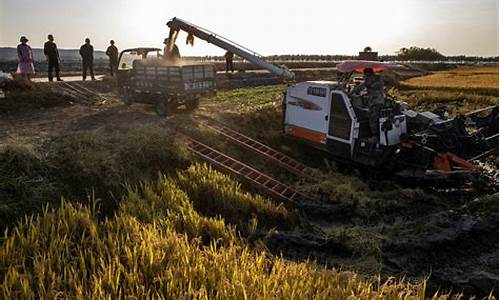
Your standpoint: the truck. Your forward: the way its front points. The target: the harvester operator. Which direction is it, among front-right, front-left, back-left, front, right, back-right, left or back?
back

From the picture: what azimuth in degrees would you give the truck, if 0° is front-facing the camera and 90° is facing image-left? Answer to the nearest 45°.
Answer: approximately 135°

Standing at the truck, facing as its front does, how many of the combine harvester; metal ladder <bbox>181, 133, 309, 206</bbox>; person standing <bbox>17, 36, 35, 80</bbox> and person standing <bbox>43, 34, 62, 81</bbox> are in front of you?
2

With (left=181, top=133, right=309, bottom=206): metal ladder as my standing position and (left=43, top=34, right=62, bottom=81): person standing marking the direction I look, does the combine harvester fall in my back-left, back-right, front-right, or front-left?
back-right

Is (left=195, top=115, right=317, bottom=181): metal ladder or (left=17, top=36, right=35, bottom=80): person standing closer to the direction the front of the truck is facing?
the person standing

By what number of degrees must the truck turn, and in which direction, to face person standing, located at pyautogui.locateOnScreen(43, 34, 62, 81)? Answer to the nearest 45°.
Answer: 0° — it already faces them

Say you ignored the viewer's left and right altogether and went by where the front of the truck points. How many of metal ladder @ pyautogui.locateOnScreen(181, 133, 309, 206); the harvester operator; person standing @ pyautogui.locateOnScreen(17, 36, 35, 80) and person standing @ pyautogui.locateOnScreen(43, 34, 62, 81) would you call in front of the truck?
2

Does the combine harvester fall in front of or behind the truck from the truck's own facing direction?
behind
